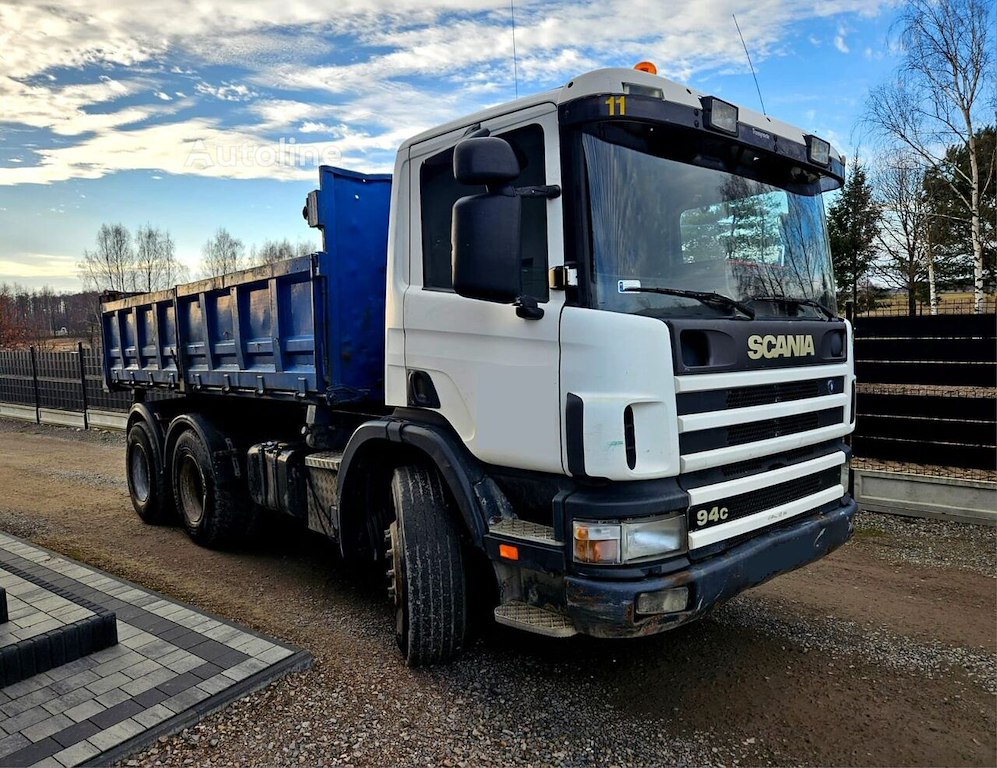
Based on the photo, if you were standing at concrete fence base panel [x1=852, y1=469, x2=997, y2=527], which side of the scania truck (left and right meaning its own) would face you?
left

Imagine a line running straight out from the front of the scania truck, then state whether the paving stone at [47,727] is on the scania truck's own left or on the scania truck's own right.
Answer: on the scania truck's own right

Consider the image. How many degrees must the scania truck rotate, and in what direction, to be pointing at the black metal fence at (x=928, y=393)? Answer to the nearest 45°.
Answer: approximately 90° to its left

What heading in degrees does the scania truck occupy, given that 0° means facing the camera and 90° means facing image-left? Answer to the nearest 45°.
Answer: approximately 315°

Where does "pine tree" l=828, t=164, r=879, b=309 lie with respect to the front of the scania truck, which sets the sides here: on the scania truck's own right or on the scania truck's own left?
on the scania truck's own left

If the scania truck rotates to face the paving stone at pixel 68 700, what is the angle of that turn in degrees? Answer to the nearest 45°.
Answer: approximately 135° to its right

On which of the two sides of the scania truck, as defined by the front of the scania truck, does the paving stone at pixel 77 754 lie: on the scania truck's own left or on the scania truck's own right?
on the scania truck's own right
